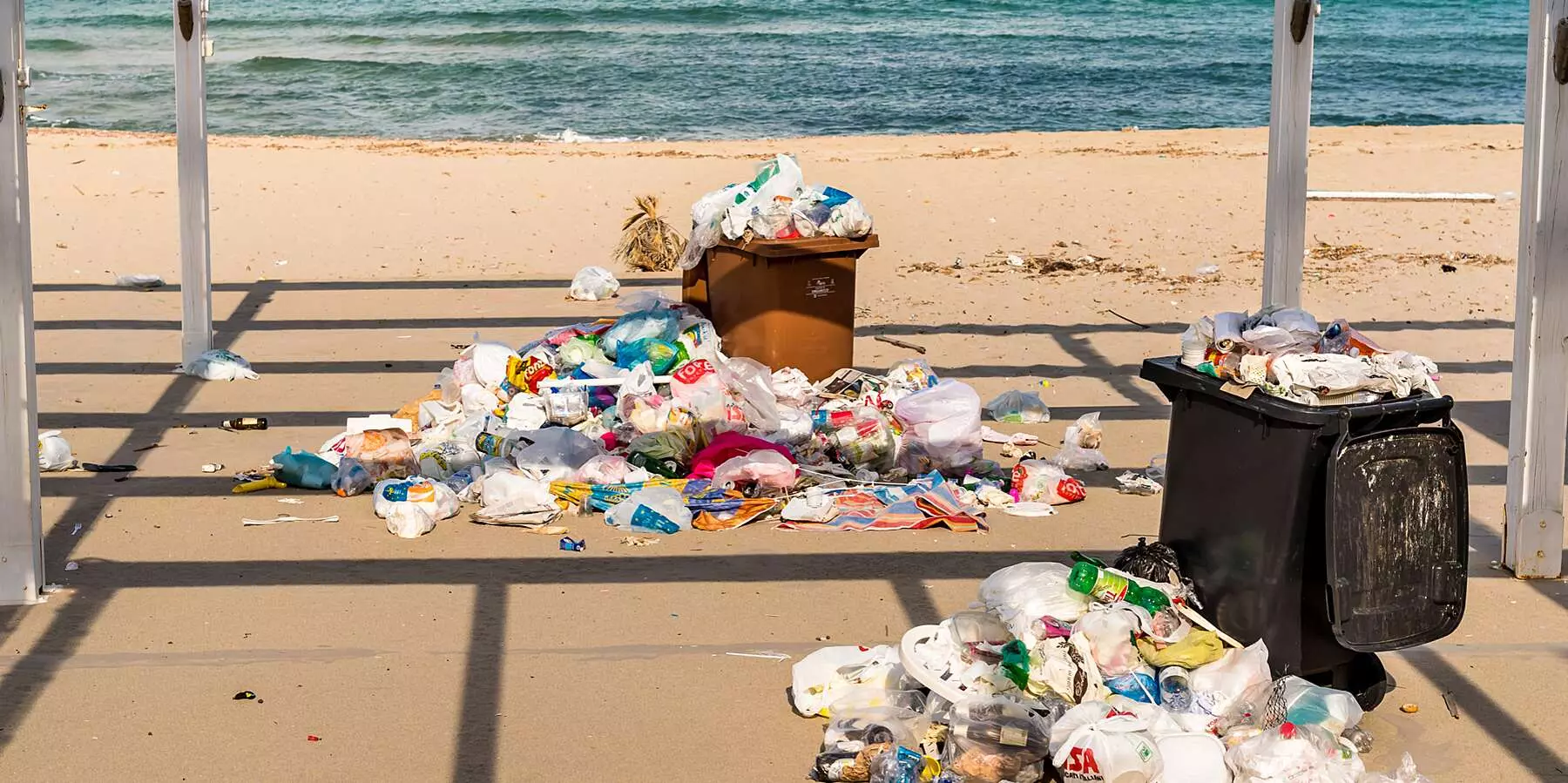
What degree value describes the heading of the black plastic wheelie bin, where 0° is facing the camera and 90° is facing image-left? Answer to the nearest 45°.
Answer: approximately 135°

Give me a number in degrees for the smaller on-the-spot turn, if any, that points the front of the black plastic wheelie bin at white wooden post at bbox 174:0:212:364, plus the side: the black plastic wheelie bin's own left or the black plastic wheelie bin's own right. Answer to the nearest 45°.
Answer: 0° — it already faces it

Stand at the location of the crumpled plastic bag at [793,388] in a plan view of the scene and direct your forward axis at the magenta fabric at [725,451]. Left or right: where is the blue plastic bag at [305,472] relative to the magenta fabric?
right

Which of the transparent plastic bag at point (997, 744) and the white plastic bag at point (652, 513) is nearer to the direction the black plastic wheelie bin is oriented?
the white plastic bag
